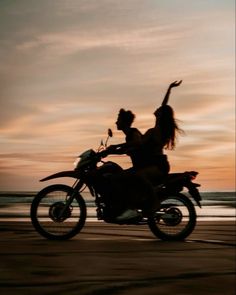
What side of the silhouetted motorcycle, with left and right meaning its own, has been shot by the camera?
left
